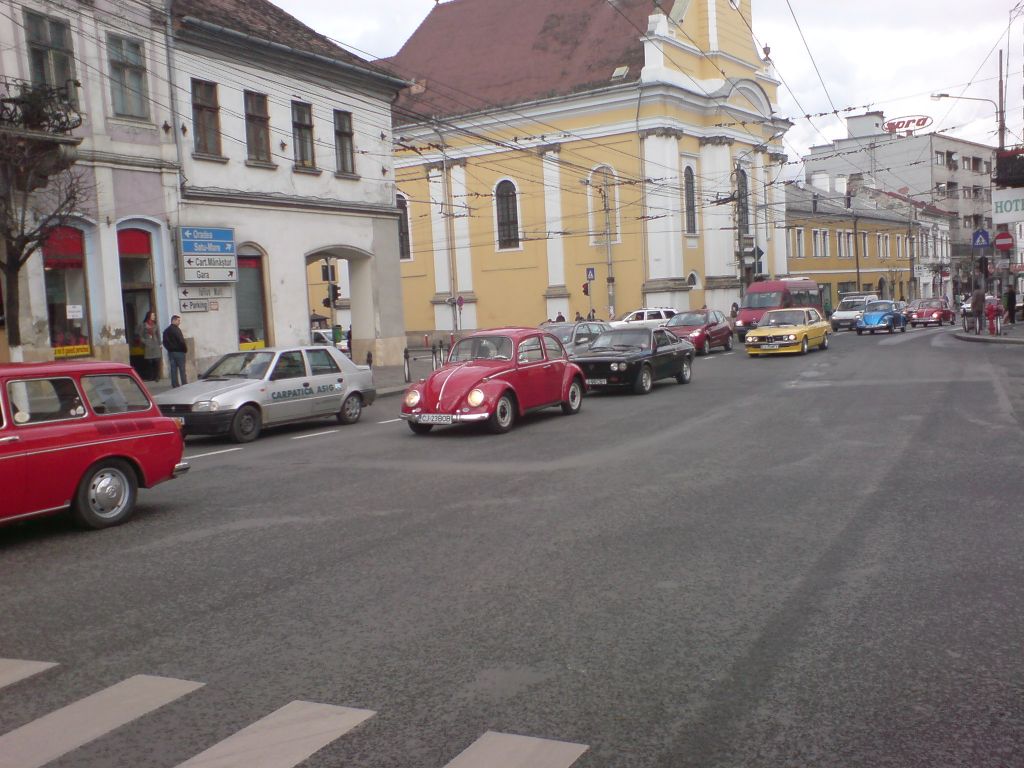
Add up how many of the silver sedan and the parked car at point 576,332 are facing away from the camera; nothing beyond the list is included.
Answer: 0

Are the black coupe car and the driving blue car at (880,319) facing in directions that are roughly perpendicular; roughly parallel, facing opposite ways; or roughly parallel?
roughly parallel

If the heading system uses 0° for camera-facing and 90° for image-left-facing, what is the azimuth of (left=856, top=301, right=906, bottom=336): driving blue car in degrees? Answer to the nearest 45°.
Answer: approximately 45°

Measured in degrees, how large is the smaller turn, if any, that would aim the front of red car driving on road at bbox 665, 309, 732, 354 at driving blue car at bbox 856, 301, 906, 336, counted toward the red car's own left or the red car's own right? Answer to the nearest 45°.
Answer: approximately 180°

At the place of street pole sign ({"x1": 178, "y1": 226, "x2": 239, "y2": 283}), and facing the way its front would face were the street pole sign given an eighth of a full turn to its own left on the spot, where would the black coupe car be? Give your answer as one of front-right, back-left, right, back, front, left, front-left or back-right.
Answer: front

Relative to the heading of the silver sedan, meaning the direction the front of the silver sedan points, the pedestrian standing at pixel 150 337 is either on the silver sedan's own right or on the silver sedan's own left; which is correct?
on the silver sedan's own right

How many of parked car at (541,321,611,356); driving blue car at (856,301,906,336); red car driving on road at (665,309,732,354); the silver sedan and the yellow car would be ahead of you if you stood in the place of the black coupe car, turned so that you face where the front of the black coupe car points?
1

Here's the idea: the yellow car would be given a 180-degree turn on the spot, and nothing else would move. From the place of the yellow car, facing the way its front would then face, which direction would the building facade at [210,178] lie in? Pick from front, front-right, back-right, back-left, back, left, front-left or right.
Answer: back

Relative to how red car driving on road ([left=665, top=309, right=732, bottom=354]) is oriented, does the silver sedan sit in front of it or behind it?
in front

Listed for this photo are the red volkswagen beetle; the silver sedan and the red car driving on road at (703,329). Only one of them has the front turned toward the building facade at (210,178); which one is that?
the red car driving on road

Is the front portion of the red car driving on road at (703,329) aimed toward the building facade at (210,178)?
yes

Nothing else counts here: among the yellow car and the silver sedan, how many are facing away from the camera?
0

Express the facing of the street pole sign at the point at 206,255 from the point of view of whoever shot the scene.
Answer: facing the viewer

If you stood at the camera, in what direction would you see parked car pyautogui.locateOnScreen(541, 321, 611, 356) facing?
facing the viewer and to the left of the viewer

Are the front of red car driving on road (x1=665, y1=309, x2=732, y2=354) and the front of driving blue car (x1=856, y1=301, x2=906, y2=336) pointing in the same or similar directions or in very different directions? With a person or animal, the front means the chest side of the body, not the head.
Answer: same or similar directions
